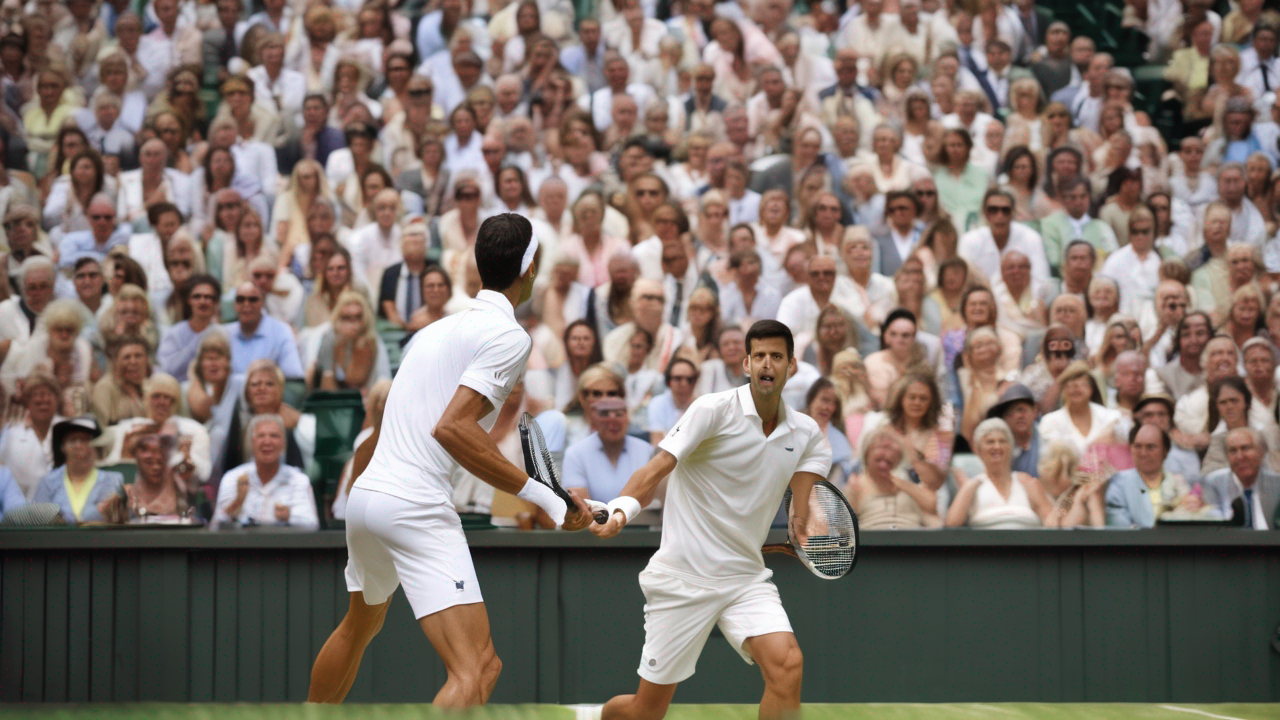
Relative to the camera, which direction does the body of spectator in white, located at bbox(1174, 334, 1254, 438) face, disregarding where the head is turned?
toward the camera

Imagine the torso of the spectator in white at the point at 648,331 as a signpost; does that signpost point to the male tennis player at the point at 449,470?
yes

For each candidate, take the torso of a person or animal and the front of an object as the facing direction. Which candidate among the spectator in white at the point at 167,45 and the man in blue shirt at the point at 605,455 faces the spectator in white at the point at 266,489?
the spectator in white at the point at 167,45

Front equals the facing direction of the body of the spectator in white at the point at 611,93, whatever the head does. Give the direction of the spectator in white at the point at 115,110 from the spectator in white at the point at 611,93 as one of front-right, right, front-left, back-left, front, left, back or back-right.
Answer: right

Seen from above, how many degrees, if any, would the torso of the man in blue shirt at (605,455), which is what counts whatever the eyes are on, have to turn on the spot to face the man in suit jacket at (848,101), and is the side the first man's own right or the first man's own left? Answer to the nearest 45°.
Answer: approximately 135° to the first man's own left

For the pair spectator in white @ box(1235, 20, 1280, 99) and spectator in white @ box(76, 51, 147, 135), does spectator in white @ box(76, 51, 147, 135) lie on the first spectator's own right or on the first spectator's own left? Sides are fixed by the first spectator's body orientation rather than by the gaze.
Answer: on the first spectator's own right

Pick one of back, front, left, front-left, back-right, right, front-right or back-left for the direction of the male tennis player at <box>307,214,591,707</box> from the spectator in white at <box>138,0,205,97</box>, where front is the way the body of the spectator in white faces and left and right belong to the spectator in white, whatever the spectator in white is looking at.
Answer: front

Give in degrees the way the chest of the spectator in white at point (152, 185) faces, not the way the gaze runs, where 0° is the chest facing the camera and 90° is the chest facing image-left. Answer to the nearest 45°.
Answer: approximately 0°

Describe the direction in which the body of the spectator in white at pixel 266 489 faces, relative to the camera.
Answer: toward the camera

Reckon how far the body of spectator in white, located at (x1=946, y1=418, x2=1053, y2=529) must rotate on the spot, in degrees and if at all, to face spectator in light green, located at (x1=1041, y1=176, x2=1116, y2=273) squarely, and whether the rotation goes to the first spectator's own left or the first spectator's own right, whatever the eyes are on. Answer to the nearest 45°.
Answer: approximately 180°

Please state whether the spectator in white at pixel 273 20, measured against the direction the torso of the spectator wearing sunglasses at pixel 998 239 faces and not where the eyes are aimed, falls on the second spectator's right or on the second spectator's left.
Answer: on the second spectator's right

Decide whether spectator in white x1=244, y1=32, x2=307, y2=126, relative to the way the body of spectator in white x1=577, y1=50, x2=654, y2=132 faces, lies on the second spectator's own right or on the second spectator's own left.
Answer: on the second spectator's own right

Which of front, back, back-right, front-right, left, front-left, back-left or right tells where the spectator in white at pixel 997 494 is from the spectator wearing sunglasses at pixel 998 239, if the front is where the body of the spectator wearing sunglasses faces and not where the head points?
front

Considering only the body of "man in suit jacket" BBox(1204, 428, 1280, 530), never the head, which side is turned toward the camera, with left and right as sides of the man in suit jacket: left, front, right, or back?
front

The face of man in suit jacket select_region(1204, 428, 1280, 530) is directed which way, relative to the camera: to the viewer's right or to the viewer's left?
to the viewer's left

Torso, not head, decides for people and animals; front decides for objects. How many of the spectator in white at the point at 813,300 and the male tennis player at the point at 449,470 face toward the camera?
1
